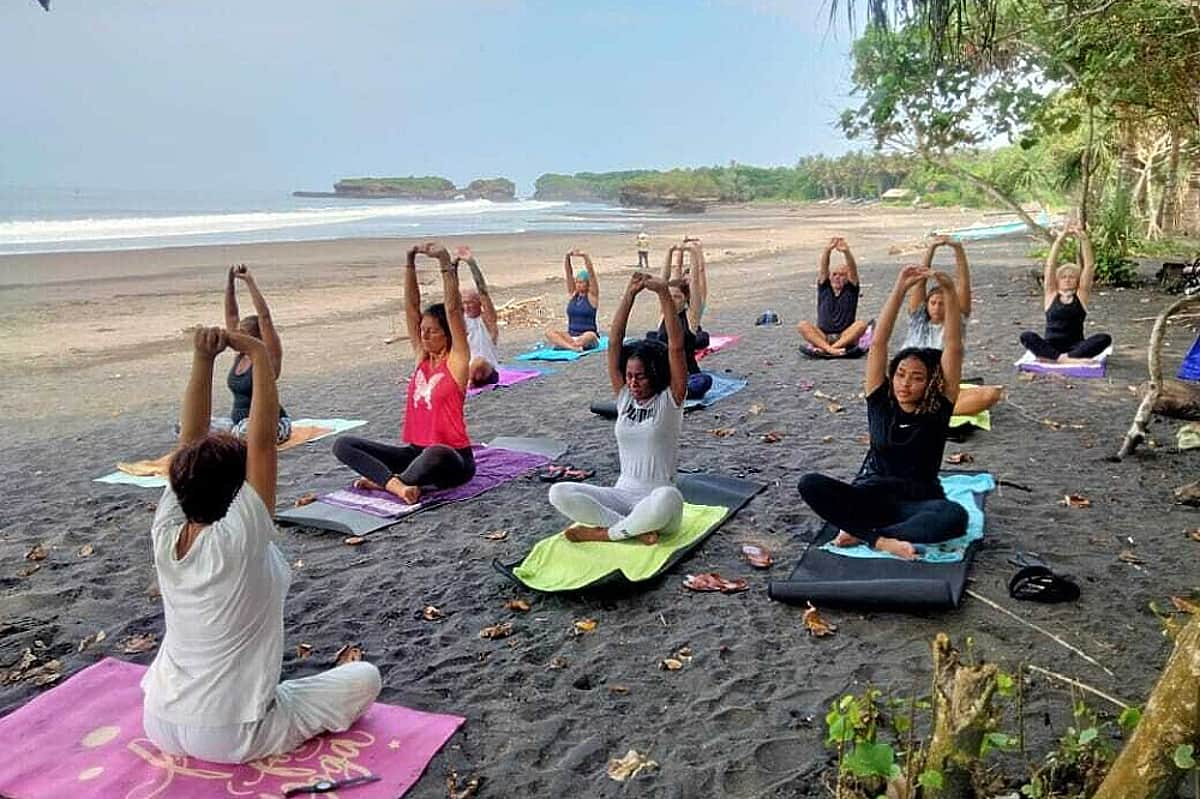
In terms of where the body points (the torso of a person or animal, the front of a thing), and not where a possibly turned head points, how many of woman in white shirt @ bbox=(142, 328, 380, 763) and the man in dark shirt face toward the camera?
1

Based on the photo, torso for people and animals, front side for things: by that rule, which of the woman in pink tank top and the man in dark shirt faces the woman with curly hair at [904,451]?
the man in dark shirt

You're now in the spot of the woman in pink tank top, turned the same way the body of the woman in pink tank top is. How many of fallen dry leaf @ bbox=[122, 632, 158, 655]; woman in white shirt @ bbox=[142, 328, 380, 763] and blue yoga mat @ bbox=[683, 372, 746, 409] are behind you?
1

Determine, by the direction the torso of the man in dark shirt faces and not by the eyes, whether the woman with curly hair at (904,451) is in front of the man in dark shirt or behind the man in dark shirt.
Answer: in front

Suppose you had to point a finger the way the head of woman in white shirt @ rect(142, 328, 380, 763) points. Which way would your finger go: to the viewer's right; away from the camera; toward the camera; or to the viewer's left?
away from the camera

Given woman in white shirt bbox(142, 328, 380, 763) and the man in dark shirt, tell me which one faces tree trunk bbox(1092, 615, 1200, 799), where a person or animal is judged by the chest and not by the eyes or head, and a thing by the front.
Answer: the man in dark shirt

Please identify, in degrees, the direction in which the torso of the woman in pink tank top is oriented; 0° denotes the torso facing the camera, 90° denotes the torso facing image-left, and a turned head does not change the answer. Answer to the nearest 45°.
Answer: approximately 45°

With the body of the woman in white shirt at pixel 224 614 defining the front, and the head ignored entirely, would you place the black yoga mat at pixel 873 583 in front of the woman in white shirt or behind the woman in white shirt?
in front

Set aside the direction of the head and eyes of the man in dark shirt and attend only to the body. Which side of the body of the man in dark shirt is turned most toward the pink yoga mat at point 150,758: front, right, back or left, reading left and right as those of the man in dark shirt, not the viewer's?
front

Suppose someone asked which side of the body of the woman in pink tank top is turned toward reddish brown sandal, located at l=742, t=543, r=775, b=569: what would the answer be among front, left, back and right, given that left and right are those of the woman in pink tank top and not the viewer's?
left

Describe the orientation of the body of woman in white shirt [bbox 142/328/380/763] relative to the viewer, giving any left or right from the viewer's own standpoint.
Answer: facing away from the viewer and to the right of the viewer

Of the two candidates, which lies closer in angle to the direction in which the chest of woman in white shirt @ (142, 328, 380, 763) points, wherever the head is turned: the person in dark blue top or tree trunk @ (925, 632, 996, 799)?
the person in dark blue top
